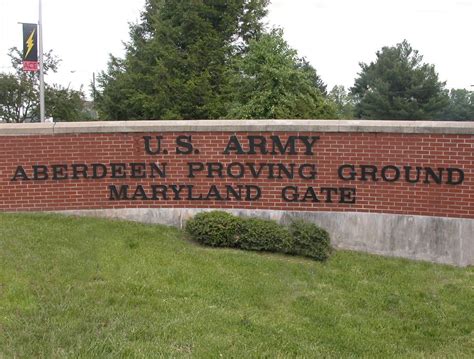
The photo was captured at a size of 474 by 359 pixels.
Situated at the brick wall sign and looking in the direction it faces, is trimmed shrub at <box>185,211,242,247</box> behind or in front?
in front

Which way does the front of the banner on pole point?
toward the camera

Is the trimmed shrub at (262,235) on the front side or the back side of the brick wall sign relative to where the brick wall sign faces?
on the front side

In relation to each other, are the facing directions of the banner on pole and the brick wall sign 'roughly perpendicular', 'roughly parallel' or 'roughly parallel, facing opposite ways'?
roughly parallel

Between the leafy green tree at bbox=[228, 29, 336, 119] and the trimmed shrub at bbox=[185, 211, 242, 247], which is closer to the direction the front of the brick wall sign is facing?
the trimmed shrub

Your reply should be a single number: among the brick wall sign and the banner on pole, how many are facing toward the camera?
2

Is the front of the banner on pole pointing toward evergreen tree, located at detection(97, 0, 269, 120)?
no

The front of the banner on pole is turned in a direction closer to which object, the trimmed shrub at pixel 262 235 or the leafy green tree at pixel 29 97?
the trimmed shrub

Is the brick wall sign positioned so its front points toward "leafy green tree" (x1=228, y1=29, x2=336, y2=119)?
no

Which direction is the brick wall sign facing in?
toward the camera

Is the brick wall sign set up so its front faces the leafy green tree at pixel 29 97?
no

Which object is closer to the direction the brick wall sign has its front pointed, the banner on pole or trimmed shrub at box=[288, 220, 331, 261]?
the trimmed shrub

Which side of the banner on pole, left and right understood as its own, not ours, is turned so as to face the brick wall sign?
front

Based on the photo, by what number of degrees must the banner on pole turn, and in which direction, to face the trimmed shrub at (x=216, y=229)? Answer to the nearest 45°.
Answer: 0° — it already faces it

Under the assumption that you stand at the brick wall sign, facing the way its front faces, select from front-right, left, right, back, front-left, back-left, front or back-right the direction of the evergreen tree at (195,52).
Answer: back
